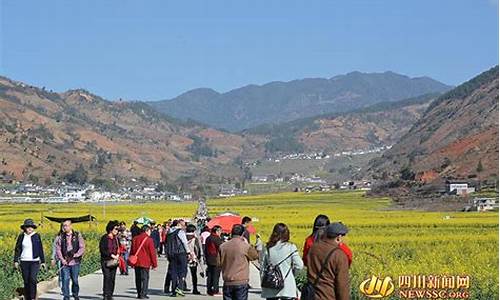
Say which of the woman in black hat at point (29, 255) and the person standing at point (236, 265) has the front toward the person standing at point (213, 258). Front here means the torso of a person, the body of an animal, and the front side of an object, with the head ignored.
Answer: the person standing at point (236, 265)

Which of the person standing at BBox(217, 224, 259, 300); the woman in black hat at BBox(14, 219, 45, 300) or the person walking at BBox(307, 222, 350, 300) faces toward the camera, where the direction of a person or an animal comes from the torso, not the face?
the woman in black hat

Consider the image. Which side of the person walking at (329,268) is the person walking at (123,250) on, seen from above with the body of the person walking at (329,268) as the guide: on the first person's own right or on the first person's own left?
on the first person's own left

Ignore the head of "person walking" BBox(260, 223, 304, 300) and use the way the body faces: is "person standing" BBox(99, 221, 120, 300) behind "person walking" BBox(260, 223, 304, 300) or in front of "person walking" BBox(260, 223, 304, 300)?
in front

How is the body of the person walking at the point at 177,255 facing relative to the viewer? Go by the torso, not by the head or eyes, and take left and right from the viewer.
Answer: facing away from the viewer and to the right of the viewer

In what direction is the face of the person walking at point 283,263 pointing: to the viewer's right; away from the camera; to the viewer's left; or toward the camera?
away from the camera

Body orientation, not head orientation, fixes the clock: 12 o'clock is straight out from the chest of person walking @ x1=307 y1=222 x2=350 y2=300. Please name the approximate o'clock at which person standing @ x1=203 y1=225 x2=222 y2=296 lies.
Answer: person standing @ x1=203 y1=225 x2=222 y2=296 is roughly at 10 o'clock from person walking @ x1=307 y1=222 x2=350 y2=300.

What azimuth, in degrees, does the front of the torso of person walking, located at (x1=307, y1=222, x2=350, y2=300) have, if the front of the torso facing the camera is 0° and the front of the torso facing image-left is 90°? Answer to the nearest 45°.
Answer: approximately 225°

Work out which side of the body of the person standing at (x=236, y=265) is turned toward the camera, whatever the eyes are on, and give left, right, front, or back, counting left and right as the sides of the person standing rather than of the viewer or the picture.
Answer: back

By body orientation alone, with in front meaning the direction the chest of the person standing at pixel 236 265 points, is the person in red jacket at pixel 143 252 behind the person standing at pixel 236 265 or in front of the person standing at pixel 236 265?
in front

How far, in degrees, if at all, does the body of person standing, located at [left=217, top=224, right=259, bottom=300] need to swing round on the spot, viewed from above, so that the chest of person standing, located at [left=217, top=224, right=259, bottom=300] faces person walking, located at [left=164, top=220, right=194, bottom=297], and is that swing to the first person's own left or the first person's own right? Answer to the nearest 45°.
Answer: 0° — they already face them
